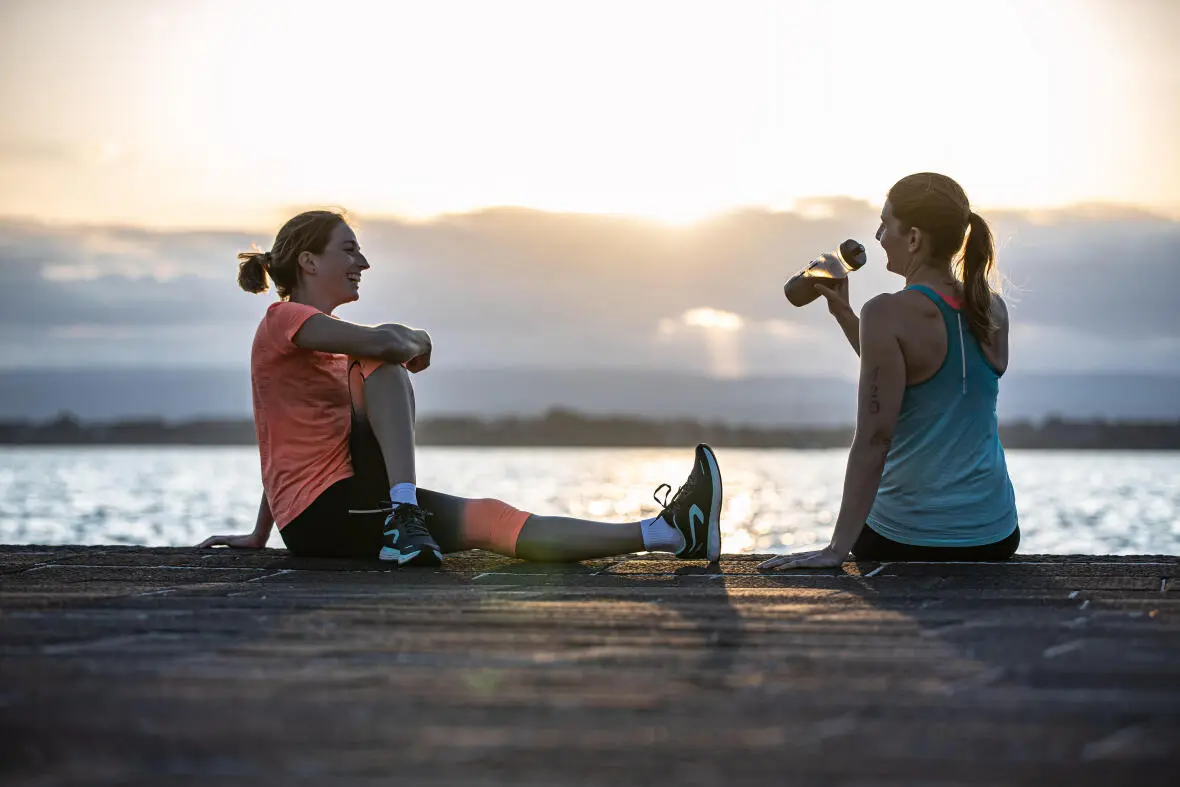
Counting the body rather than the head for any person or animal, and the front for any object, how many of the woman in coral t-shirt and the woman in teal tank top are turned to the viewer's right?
1

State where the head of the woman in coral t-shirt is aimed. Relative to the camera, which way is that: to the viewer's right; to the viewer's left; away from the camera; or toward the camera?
to the viewer's right

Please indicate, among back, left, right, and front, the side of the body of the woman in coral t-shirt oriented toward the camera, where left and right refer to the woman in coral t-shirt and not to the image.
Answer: right

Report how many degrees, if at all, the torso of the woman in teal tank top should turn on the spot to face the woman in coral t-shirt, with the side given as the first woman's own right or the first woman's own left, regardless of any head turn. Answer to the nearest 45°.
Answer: approximately 45° to the first woman's own left

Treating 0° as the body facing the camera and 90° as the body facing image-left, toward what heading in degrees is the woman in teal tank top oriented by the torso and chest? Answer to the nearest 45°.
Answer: approximately 135°

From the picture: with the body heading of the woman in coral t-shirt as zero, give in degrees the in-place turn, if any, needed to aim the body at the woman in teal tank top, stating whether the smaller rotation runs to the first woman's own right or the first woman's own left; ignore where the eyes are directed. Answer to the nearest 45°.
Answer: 0° — they already face them
